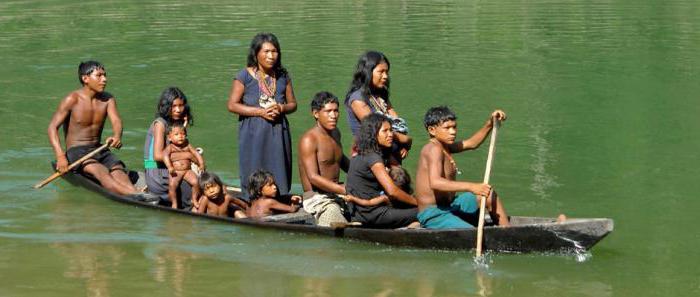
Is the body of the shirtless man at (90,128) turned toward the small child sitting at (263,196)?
yes

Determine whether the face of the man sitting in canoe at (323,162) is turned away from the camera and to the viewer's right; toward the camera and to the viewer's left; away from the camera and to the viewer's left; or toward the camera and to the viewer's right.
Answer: toward the camera and to the viewer's right

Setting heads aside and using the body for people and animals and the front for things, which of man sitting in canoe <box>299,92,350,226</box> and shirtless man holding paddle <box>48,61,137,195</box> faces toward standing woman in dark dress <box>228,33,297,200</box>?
the shirtless man holding paddle

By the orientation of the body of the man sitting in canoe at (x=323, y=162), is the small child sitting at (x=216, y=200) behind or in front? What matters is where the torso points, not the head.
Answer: behind

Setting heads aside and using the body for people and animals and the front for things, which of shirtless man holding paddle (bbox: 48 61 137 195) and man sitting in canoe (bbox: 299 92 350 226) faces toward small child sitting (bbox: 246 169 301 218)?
the shirtless man holding paddle

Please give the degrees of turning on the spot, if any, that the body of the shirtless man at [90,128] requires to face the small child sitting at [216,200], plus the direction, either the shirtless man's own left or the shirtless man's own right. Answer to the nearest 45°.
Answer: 0° — they already face them

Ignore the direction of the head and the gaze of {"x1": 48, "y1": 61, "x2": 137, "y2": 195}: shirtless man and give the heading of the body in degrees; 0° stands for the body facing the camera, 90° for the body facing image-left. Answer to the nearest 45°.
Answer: approximately 315°

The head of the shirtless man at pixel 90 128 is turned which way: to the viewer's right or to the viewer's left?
to the viewer's right
